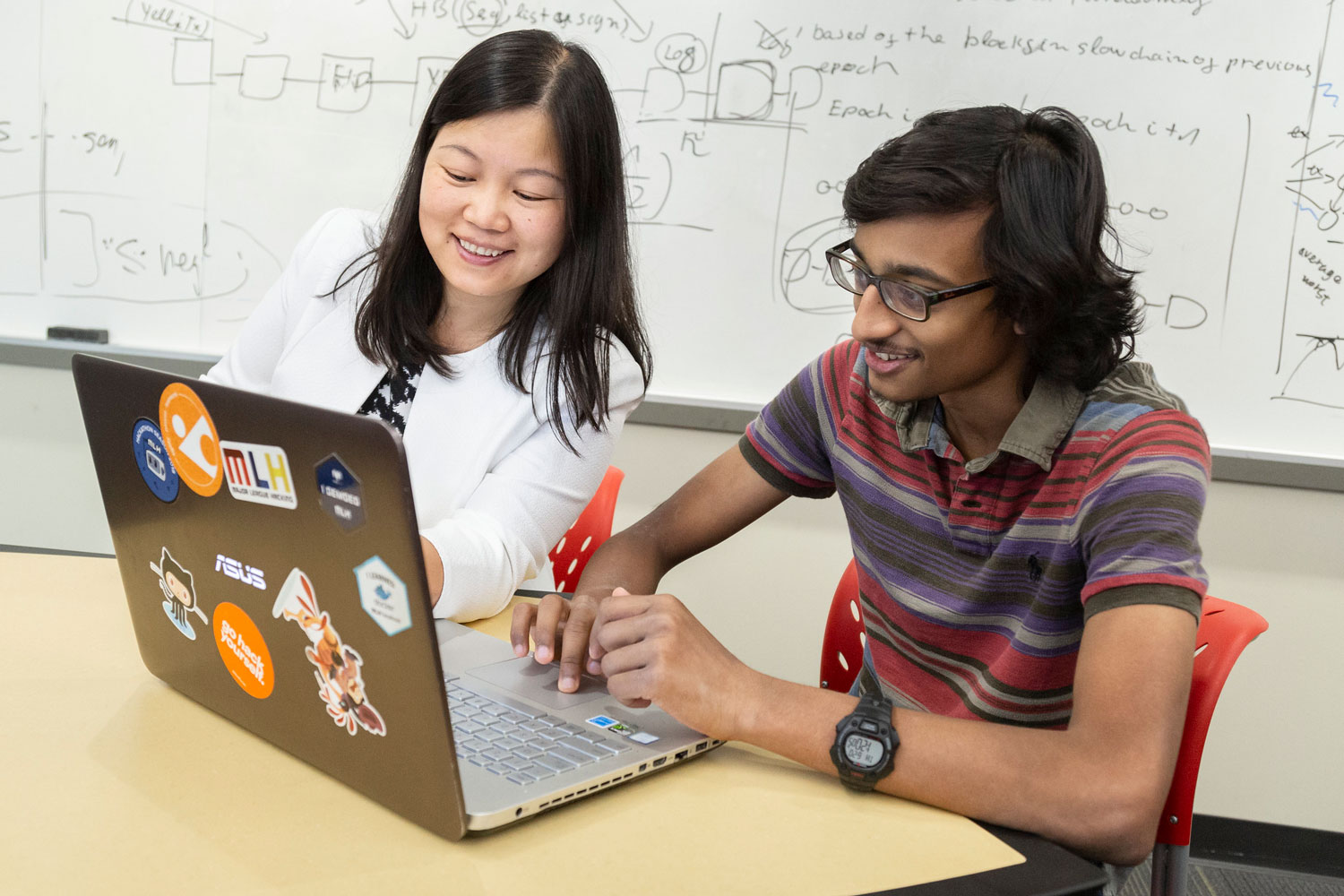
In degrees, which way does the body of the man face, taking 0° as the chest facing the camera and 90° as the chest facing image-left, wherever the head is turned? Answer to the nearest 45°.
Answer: approximately 45°

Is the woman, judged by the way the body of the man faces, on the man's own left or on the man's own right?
on the man's own right

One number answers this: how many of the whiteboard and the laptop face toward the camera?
1

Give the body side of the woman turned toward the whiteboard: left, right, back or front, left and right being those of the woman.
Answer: back

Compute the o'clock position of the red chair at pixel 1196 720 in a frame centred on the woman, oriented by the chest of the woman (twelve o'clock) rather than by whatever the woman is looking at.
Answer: The red chair is roughly at 9 o'clock from the woman.

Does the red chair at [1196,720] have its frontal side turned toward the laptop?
yes

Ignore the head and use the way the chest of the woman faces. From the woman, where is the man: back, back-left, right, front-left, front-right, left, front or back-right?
left

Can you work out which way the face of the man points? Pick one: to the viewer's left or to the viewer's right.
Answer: to the viewer's left

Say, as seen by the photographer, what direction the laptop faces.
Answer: facing away from the viewer and to the right of the viewer

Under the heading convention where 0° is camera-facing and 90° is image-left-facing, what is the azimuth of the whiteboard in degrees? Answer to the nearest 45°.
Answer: approximately 0°
